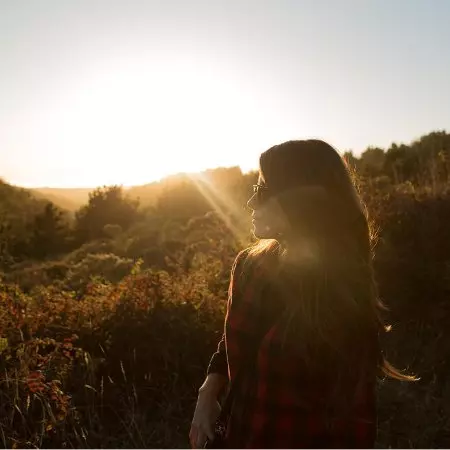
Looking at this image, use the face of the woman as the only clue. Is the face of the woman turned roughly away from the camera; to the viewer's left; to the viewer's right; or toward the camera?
to the viewer's left

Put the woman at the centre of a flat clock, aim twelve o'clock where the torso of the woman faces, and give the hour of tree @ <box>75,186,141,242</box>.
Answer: The tree is roughly at 1 o'clock from the woman.

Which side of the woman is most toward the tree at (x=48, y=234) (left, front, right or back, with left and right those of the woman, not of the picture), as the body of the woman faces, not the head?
front

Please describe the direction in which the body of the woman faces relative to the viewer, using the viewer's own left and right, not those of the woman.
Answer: facing away from the viewer and to the left of the viewer
